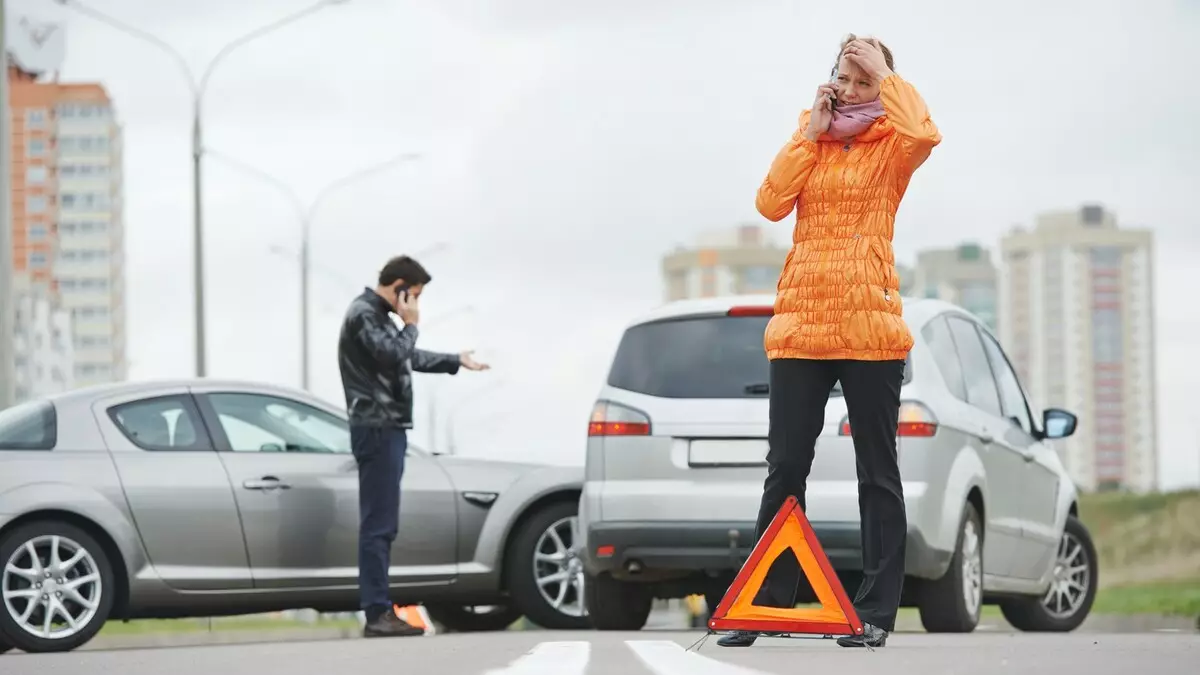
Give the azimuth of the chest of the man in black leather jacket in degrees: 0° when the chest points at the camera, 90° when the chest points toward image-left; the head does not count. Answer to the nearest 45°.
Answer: approximately 270°

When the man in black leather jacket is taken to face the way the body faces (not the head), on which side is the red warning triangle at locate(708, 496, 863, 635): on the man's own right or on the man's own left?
on the man's own right

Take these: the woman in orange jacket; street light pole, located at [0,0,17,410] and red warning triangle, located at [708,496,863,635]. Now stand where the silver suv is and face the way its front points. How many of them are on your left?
1

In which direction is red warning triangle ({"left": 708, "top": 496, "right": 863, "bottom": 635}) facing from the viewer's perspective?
toward the camera

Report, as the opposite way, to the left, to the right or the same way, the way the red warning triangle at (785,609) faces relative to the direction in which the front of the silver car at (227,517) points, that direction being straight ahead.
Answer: to the right

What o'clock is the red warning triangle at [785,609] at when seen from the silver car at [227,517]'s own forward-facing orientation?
The red warning triangle is roughly at 2 o'clock from the silver car.

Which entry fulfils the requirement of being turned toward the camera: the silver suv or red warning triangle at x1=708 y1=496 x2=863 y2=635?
the red warning triangle

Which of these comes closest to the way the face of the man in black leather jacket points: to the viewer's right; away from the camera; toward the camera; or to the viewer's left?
to the viewer's right

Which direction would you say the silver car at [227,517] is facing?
to the viewer's right

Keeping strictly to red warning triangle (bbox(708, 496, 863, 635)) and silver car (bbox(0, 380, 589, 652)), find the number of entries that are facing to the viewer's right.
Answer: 1
